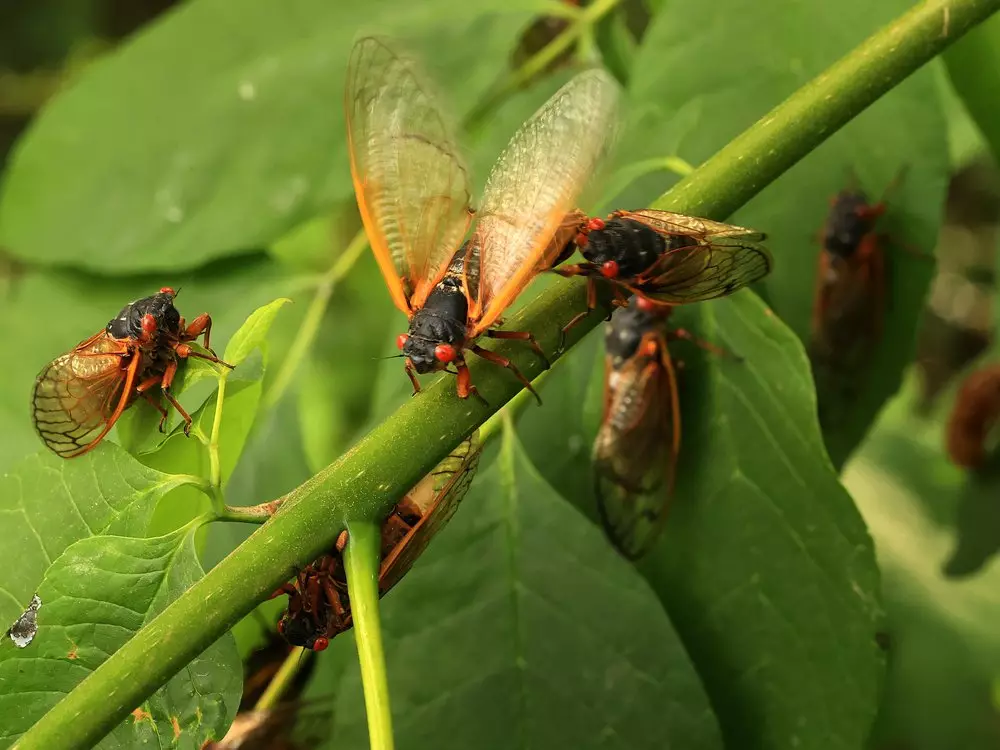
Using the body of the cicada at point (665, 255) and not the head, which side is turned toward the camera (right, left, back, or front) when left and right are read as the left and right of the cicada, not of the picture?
left

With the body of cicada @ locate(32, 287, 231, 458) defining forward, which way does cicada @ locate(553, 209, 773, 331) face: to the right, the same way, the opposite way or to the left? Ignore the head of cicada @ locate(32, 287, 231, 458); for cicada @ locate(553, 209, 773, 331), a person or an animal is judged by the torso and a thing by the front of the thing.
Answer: the opposite way

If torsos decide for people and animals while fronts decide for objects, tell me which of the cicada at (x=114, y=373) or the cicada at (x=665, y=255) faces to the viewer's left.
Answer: the cicada at (x=665, y=255)

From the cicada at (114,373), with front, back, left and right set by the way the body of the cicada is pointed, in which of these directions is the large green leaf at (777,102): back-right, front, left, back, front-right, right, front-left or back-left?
front-left

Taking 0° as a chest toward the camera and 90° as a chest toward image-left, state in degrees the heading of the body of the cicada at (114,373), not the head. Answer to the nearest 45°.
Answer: approximately 315°

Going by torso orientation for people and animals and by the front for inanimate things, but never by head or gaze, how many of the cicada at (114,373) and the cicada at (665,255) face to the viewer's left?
1
